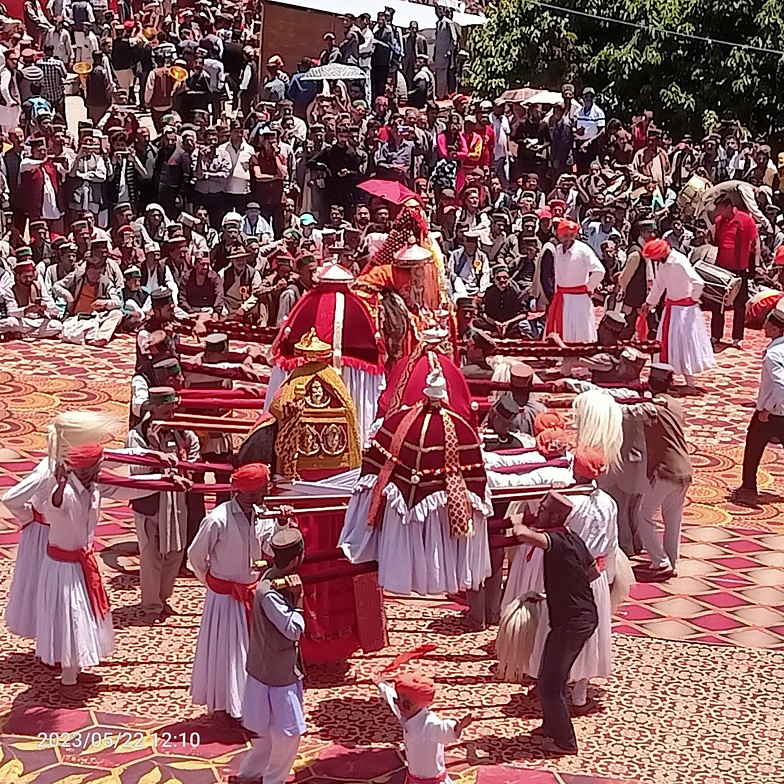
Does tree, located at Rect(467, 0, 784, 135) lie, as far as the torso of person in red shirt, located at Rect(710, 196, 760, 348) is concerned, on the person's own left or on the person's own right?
on the person's own right

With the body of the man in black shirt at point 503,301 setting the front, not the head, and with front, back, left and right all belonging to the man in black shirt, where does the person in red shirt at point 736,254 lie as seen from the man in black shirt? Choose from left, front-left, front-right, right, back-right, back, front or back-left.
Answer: back-left

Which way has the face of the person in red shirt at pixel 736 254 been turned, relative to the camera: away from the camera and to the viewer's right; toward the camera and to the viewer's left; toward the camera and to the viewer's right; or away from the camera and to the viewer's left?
toward the camera and to the viewer's left

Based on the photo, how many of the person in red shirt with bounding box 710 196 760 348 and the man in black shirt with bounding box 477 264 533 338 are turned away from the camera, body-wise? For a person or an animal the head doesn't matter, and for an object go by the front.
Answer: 0

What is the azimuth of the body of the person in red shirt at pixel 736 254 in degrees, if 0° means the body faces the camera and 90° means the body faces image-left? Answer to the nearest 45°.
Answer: approximately 45°

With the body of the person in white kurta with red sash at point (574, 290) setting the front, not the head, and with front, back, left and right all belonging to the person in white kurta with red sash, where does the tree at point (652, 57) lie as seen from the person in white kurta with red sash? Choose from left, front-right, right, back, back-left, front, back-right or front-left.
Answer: back-right

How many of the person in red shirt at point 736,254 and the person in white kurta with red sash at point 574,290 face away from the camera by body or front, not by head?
0

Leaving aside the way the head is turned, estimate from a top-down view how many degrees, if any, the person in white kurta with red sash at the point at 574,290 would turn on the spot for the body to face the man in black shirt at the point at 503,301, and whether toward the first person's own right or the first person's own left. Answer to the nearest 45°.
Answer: approximately 45° to the first person's own right

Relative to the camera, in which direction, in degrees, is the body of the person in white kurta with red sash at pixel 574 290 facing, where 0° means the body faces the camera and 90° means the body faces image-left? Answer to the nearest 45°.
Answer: approximately 45°

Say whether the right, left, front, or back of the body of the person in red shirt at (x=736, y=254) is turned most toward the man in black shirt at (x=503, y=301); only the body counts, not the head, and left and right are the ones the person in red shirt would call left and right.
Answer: front

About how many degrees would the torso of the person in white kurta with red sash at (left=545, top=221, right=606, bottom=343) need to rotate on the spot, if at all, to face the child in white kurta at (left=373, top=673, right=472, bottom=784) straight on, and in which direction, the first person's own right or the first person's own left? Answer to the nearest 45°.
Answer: approximately 45° to the first person's own left
